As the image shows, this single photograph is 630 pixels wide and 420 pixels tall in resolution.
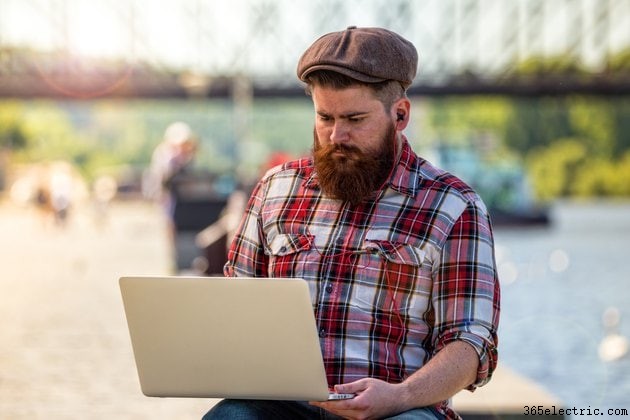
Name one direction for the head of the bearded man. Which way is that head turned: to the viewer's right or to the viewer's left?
to the viewer's left

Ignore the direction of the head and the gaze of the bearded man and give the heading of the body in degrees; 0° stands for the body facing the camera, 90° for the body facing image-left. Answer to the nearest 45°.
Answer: approximately 45°
